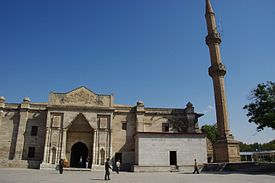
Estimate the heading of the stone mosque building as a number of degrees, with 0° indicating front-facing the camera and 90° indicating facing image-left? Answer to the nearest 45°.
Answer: approximately 0°

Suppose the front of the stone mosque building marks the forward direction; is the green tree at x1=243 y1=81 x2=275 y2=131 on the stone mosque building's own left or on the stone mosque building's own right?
on the stone mosque building's own left

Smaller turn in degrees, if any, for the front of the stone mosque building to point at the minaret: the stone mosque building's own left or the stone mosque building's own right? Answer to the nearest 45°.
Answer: approximately 90° to the stone mosque building's own left
